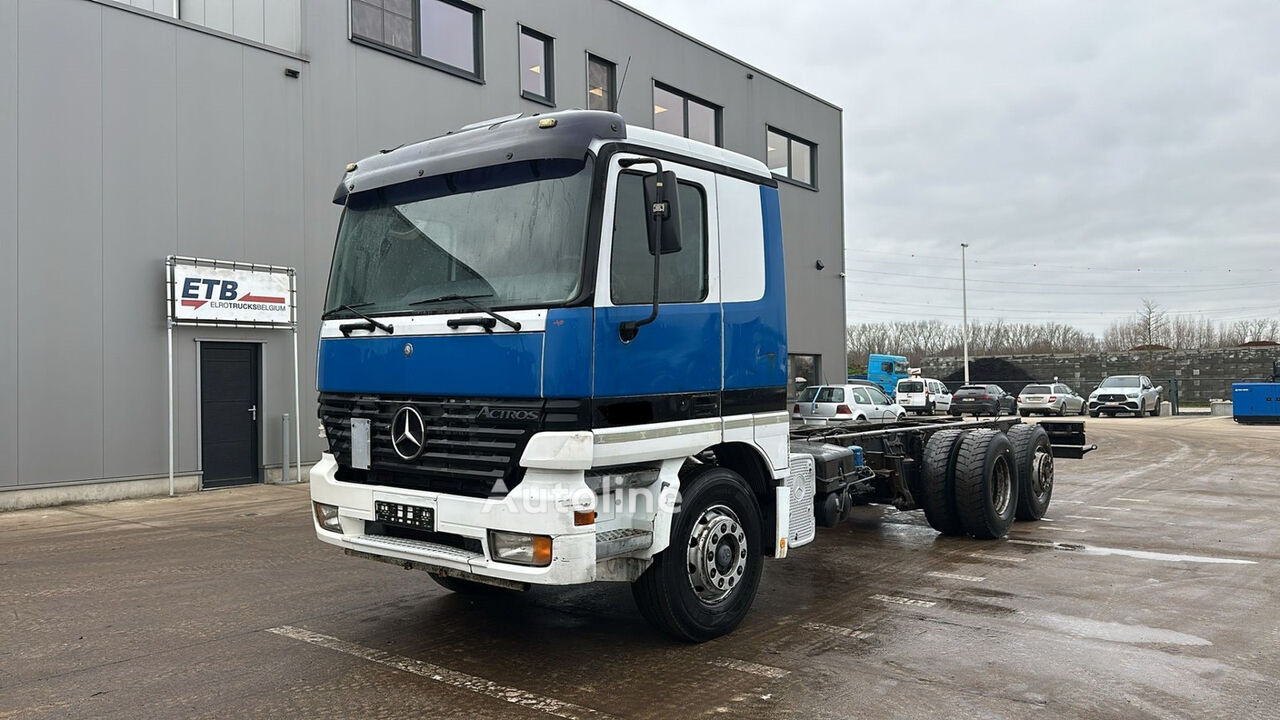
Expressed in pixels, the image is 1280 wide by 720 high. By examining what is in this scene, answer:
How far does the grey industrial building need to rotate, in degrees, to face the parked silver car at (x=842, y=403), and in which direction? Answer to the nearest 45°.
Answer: approximately 90° to its left

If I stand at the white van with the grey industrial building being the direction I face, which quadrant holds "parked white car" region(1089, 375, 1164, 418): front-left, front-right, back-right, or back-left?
back-left

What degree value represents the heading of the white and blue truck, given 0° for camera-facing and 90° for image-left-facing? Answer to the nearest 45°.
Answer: approximately 45°

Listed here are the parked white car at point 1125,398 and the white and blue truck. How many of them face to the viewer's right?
0

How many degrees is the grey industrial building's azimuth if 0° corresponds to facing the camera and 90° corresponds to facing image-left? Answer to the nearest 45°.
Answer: approximately 315°

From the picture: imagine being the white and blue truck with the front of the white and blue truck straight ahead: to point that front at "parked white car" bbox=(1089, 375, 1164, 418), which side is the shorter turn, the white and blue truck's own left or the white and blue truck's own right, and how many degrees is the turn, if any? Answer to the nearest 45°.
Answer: approximately 180°

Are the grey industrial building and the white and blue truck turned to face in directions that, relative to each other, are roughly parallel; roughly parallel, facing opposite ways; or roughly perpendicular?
roughly perpendicular

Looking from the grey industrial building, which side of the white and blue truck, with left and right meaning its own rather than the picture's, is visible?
right
